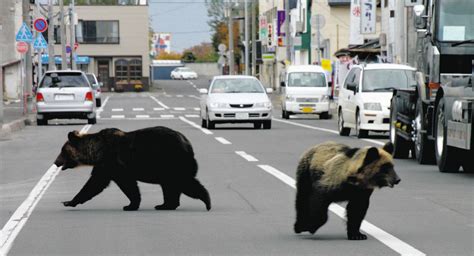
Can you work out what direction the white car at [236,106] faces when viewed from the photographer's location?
facing the viewer

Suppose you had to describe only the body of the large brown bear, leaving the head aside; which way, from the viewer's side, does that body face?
to the viewer's left

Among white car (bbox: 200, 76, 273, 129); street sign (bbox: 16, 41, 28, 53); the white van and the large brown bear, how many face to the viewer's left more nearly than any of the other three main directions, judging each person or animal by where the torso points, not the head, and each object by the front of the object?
1

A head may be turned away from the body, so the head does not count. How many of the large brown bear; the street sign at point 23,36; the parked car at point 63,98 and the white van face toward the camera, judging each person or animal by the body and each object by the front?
2

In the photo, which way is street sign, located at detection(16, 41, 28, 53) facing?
toward the camera

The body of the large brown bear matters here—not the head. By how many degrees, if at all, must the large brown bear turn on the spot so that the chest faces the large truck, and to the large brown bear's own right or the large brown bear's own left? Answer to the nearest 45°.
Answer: approximately 135° to the large brown bear's own right

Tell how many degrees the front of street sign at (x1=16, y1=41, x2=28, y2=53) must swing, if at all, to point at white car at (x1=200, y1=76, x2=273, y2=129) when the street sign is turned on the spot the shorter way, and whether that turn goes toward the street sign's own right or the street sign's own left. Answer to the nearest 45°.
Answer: approximately 45° to the street sign's own left

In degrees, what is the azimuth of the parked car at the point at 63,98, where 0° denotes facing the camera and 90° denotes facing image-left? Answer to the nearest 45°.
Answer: approximately 180°

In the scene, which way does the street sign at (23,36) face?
toward the camera

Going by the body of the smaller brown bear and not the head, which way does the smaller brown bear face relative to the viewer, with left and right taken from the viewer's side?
facing the viewer and to the right of the viewer

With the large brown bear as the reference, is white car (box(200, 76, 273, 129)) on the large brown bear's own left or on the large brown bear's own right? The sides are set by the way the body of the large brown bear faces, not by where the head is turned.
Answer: on the large brown bear's own right

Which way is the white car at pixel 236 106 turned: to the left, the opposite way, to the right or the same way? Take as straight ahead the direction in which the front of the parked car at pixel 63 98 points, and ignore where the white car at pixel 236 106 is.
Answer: the opposite way
